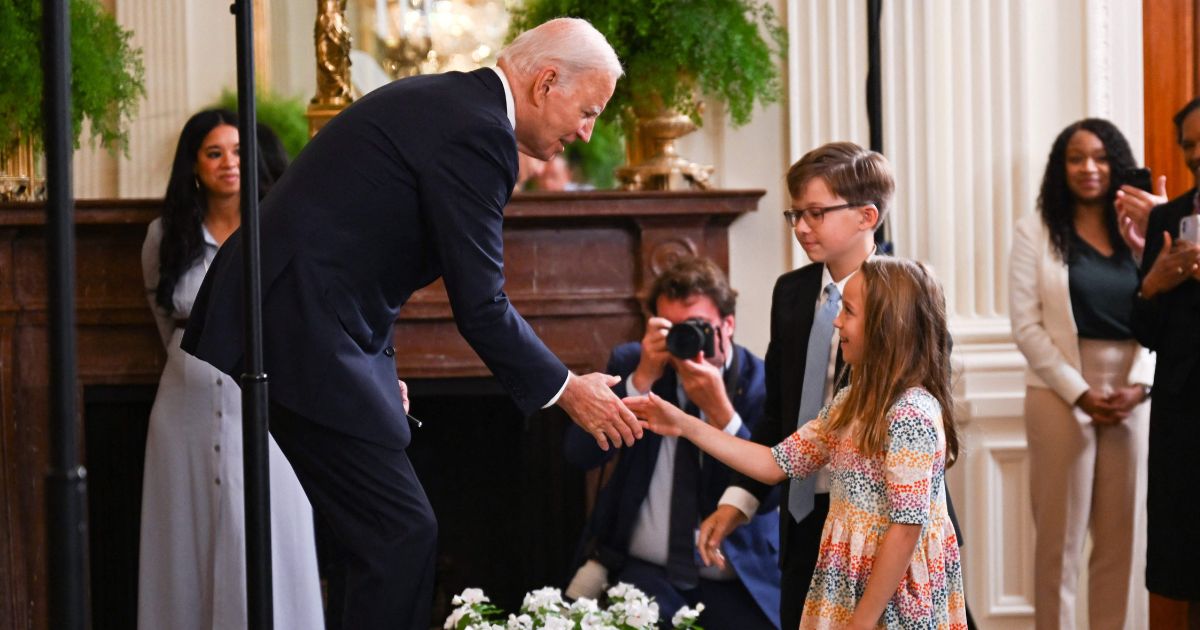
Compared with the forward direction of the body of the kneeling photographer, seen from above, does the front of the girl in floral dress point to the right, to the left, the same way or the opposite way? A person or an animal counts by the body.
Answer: to the right

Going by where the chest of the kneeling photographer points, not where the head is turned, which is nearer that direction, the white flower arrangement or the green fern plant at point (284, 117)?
the white flower arrangement

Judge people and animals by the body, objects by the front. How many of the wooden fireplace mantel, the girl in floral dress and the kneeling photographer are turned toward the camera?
2

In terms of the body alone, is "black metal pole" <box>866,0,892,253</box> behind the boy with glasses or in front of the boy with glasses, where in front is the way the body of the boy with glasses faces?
behind

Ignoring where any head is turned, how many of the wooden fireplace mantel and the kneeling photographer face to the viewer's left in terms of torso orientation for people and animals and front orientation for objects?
0

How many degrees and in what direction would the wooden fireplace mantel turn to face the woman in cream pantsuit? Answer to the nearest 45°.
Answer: approximately 90° to its left

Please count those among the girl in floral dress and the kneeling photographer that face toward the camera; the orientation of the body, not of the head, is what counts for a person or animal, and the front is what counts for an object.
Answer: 1

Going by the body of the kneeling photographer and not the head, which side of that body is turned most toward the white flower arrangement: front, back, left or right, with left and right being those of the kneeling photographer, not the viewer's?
front

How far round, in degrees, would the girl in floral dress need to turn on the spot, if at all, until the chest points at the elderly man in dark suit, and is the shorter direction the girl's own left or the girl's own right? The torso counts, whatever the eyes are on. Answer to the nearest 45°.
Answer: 0° — they already face them

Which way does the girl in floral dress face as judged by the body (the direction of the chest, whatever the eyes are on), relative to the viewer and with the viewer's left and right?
facing to the left of the viewer

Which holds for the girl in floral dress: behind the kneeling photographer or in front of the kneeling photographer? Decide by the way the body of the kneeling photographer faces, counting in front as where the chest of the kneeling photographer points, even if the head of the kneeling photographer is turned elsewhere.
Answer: in front

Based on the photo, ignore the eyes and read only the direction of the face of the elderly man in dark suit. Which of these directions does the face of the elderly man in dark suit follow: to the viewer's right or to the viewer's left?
to the viewer's right

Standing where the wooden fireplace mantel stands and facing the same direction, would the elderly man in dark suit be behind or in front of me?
in front
